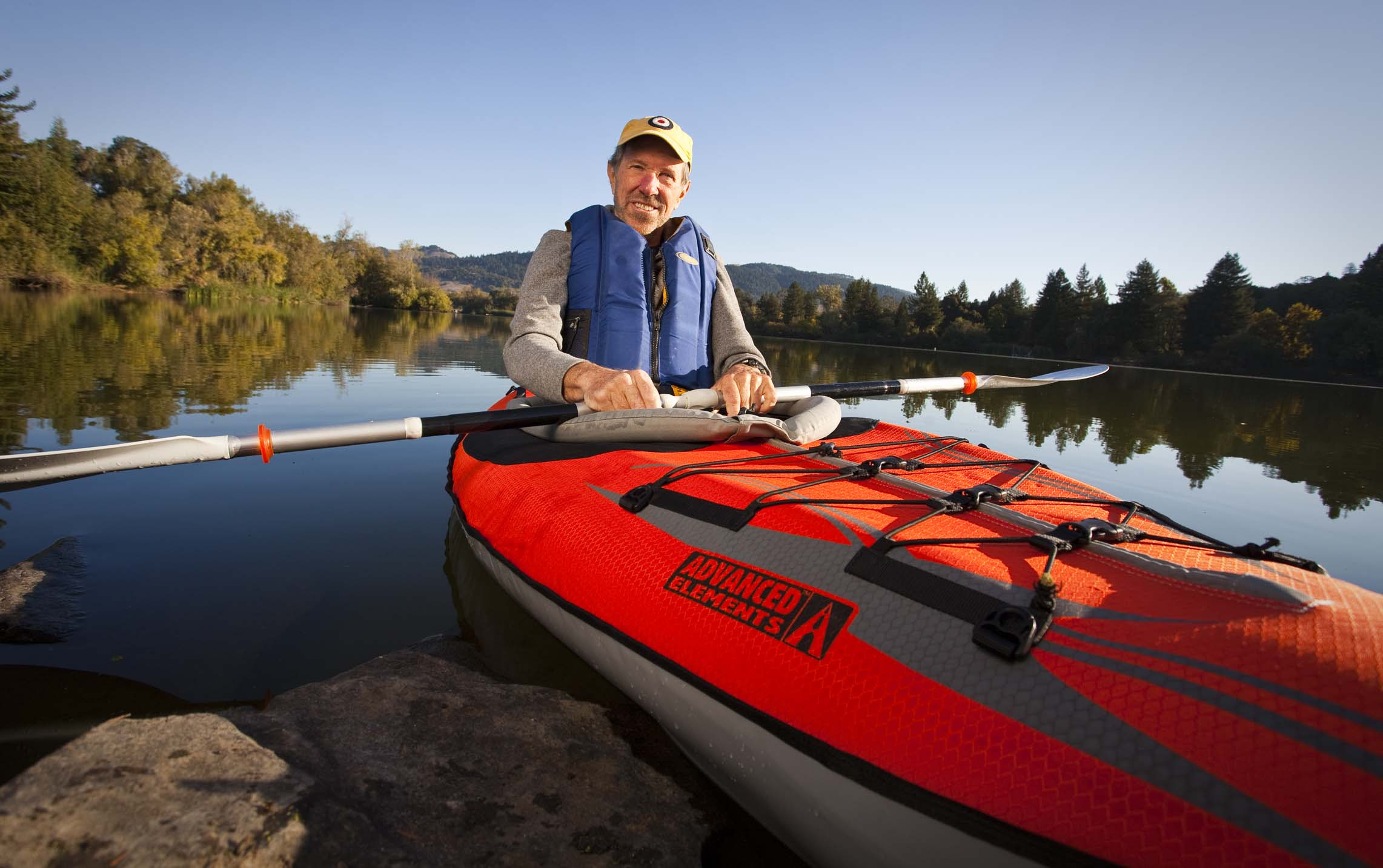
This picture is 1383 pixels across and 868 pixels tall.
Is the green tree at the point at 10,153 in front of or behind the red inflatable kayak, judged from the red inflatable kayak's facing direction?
behind

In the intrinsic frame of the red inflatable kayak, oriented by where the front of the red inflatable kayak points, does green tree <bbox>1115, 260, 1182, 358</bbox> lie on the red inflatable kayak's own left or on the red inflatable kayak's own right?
on the red inflatable kayak's own left

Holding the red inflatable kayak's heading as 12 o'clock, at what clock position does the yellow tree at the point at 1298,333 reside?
The yellow tree is roughly at 8 o'clock from the red inflatable kayak.

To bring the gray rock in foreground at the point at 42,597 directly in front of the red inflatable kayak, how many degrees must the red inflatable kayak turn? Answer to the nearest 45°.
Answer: approximately 135° to its right

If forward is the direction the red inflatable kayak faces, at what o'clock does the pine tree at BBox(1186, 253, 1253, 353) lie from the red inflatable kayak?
The pine tree is roughly at 8 o'clock from the red inflatable kayak.

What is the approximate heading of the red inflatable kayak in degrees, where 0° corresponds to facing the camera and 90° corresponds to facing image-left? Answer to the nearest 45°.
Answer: approximately 315°

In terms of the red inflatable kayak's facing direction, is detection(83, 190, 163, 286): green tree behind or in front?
behind
